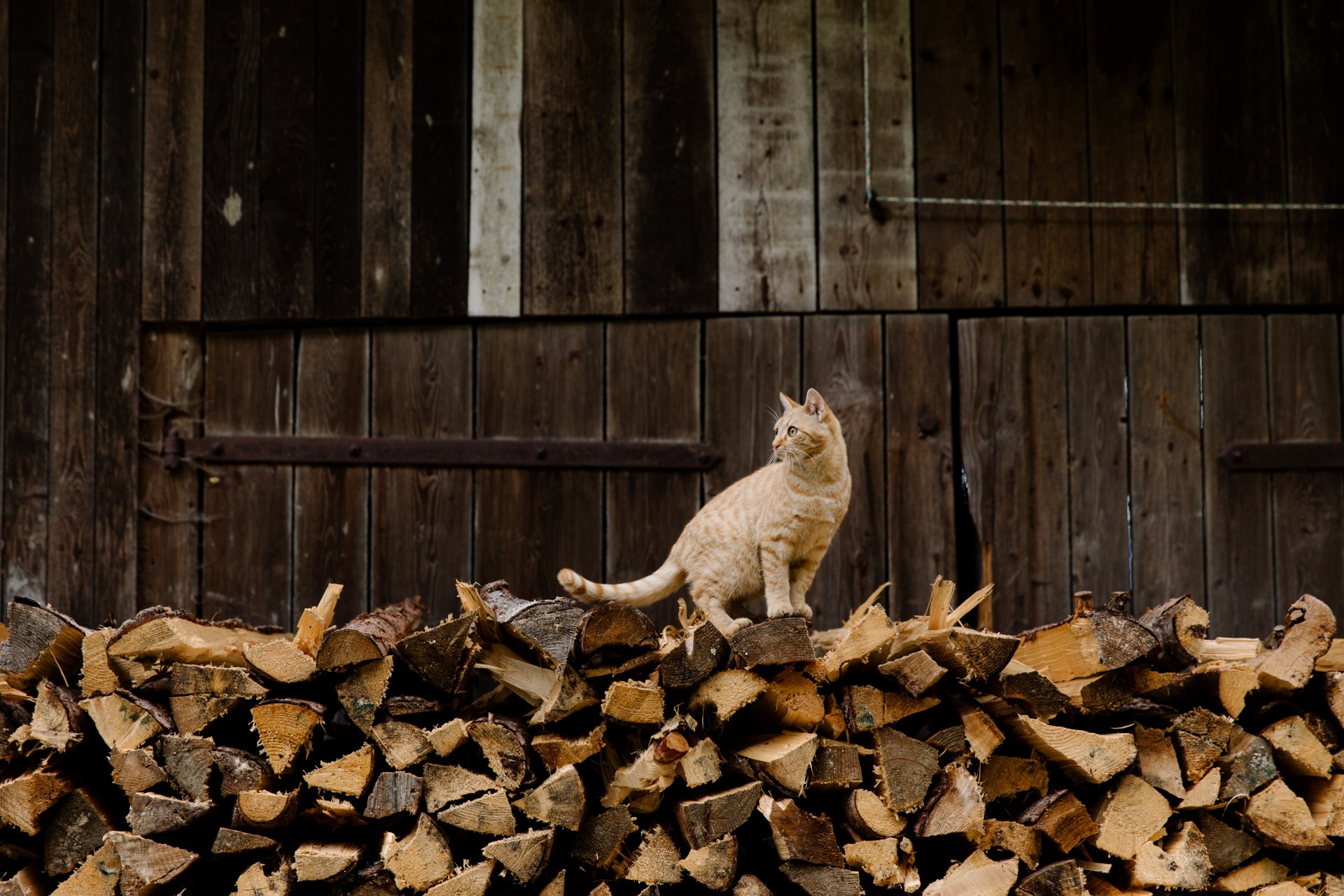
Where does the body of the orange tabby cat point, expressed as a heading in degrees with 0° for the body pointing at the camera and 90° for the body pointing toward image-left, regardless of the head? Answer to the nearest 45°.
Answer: approximately 270°
